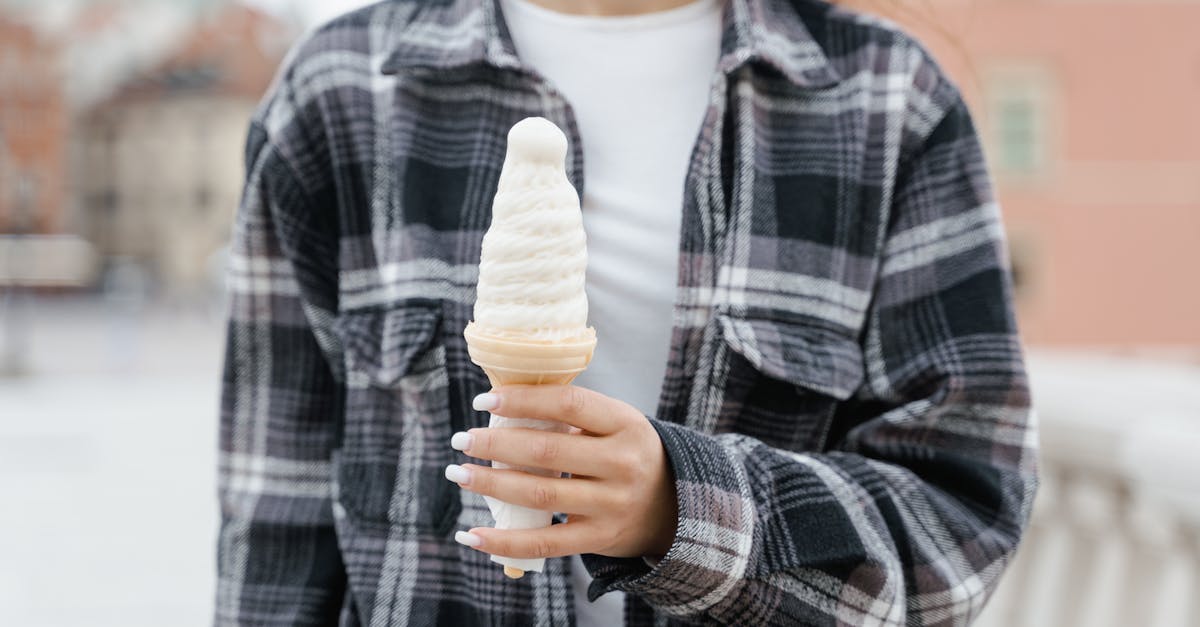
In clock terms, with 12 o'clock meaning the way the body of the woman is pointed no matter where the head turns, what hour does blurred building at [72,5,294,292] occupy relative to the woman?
The blurred building is roughly at 5 o'clock from the woman.

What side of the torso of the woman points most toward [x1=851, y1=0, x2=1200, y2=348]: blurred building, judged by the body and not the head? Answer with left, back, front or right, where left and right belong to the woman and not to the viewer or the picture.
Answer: back

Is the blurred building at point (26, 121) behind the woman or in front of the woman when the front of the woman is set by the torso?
behind

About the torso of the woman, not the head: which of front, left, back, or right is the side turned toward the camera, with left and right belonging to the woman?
front

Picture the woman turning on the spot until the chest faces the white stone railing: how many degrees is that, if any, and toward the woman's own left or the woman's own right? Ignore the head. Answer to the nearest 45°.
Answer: approximately 135° to the woman's own left
